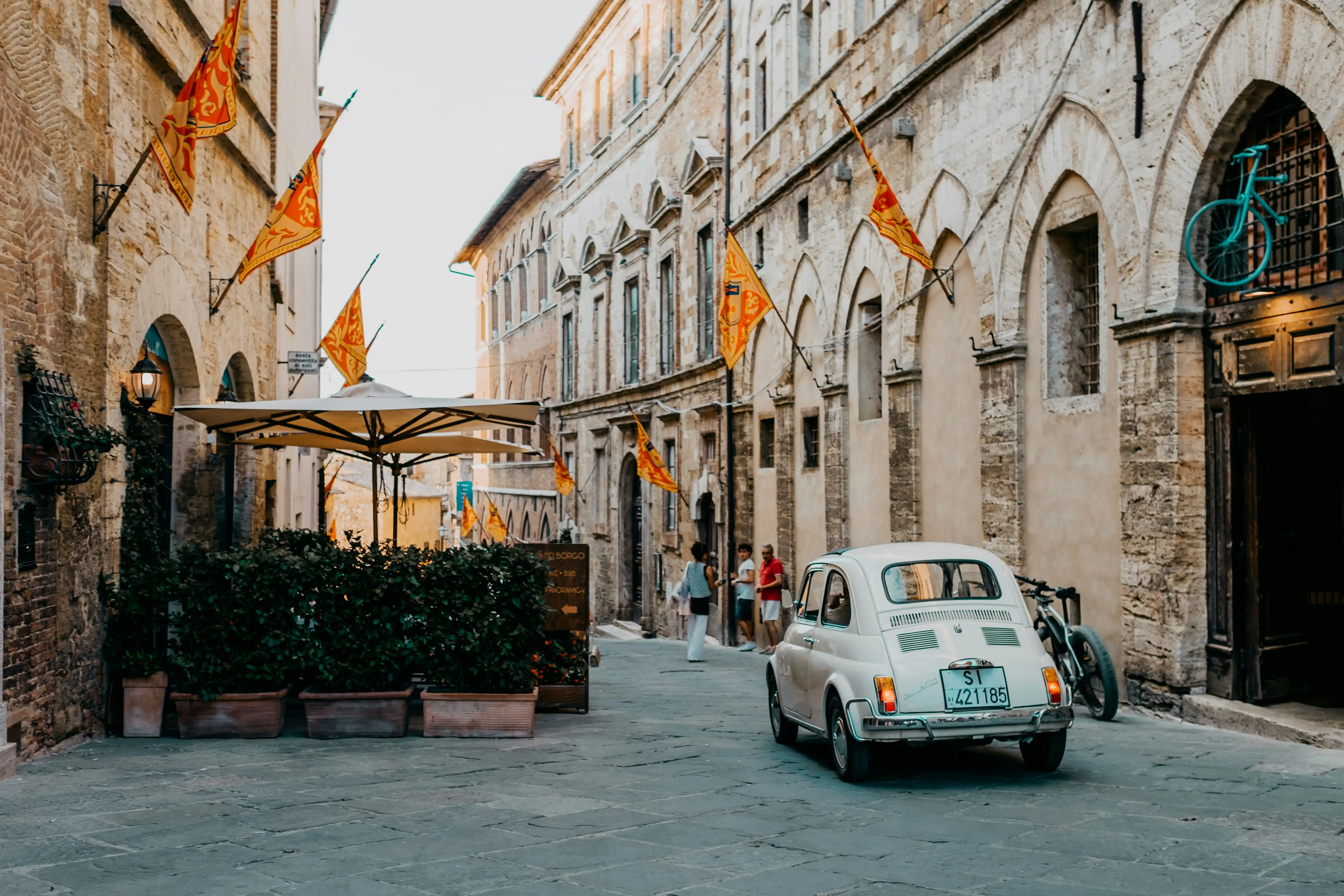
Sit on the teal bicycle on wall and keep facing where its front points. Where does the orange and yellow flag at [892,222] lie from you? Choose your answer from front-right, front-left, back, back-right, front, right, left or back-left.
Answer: front-right

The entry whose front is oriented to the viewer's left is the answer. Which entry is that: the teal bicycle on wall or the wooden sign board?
the teal bicycle on wall

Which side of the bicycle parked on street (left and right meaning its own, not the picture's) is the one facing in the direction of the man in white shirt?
front

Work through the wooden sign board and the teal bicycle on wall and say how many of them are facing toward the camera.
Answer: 1

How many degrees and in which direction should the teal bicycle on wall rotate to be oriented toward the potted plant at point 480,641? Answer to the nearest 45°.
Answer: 0° — it already faces it

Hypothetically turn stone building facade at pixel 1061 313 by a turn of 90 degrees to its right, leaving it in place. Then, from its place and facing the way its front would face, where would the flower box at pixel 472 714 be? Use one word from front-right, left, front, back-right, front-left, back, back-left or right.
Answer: left

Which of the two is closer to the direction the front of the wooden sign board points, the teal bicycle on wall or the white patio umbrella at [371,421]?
the teal bicycle on wall

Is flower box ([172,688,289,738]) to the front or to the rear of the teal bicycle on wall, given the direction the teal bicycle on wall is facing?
to the front

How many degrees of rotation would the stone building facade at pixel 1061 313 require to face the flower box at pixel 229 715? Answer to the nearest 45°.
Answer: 0° — it already faces it

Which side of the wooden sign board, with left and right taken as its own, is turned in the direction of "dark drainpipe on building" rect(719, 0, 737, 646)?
back

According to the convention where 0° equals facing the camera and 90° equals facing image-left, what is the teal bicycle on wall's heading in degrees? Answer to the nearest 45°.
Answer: approximately 90°

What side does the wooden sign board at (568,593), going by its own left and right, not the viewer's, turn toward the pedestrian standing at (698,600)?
back
